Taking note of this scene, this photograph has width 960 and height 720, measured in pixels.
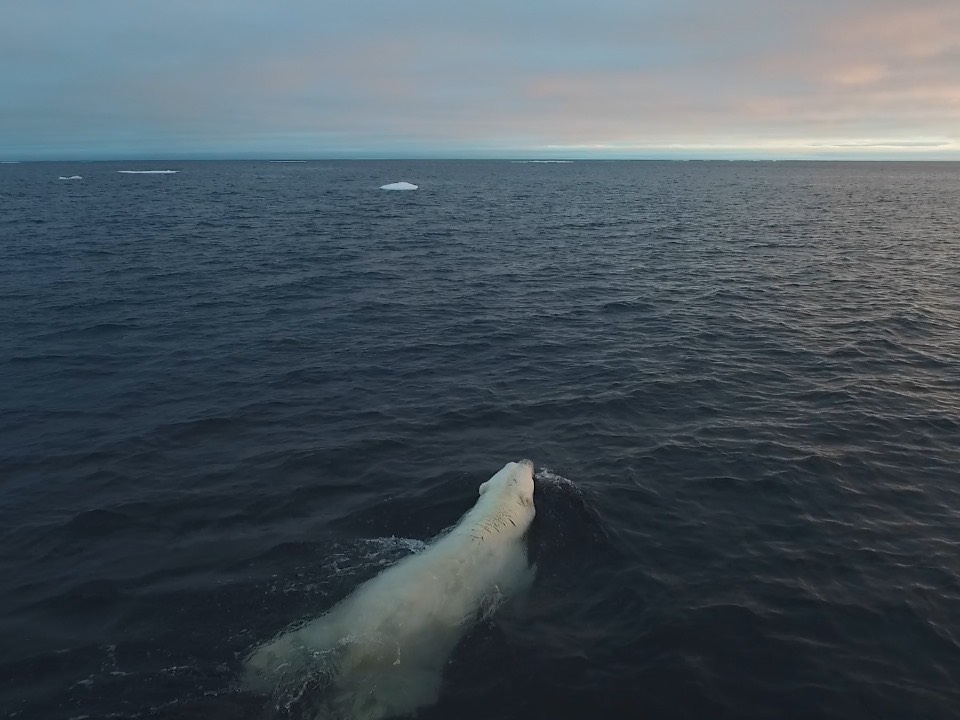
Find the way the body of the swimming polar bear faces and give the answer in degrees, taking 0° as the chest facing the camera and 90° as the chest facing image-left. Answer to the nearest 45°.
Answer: approximately 225°
